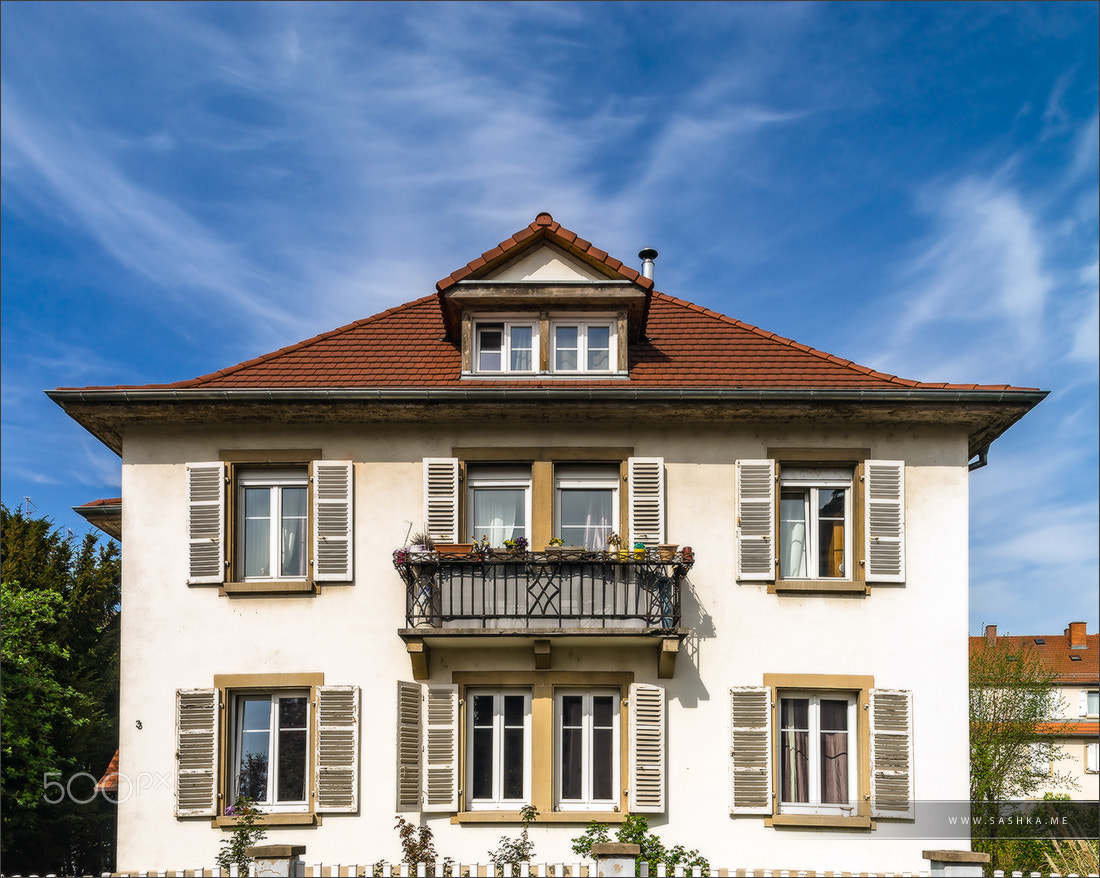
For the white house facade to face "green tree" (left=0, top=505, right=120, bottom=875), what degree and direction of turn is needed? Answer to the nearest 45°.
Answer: approximately 135° to its right

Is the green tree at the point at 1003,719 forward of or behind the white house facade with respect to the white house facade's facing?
behind

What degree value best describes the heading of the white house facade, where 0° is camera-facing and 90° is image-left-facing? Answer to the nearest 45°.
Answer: approximately 0°

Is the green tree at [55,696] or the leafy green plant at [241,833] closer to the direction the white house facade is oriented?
the leafy green plant
